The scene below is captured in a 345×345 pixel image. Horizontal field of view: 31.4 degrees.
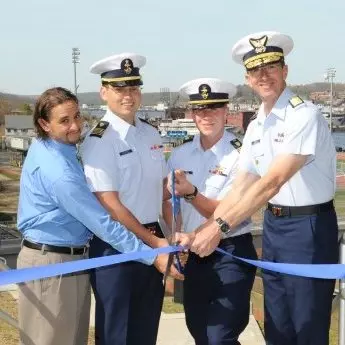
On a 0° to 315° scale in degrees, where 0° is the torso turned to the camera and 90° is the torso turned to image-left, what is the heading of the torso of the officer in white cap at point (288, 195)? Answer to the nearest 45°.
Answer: approximately 45°

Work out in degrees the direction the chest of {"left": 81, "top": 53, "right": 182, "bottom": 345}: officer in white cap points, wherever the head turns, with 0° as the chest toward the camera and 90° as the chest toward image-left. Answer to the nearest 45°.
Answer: approximately 315°

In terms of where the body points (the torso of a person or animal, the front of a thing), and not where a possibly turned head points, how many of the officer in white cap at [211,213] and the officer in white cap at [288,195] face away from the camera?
0

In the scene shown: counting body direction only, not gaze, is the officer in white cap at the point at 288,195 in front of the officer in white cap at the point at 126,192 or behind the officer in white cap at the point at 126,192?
in front

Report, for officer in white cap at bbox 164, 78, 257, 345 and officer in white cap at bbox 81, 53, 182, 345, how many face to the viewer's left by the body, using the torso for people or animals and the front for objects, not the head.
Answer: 0

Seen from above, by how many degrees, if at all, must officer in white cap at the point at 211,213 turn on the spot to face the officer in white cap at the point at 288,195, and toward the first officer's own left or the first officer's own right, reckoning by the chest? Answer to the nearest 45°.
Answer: approximately 45° to the first officer's own left

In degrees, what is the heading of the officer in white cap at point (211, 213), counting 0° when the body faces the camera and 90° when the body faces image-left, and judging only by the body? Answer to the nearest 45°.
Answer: approximately 0°
